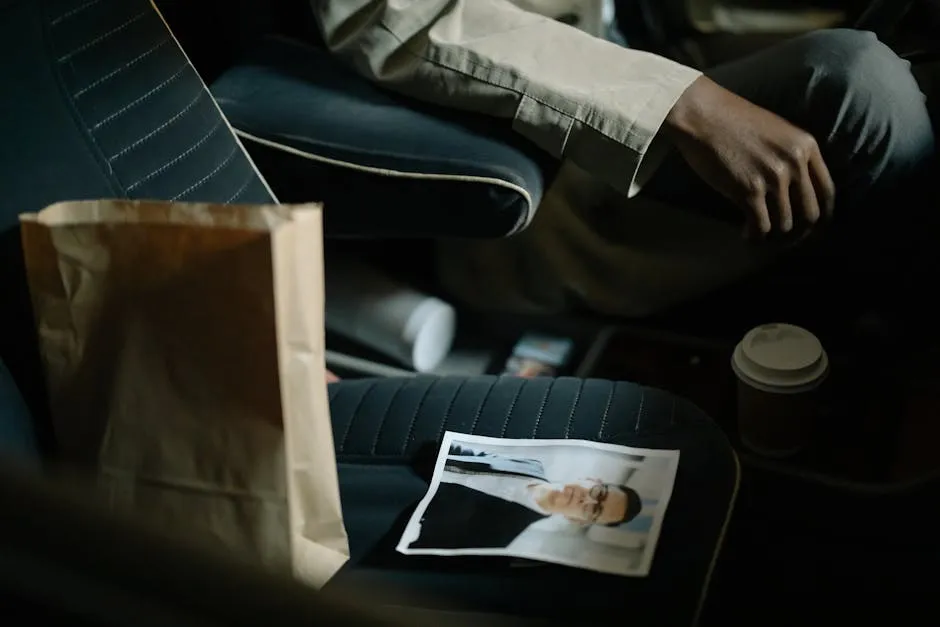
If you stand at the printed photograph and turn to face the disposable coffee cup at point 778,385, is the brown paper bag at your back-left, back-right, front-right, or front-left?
back-left

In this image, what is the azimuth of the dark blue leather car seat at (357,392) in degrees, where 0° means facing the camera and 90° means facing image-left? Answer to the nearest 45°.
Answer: approximately 270°
